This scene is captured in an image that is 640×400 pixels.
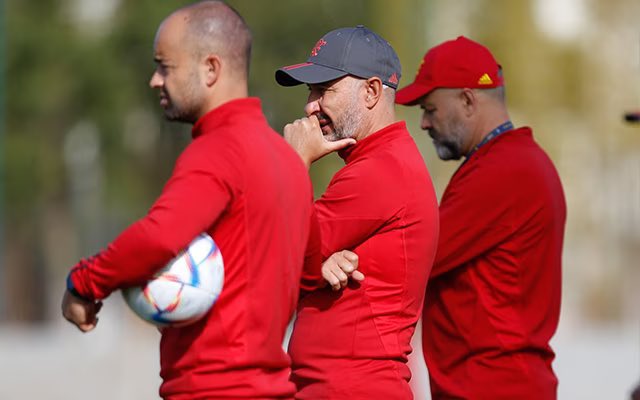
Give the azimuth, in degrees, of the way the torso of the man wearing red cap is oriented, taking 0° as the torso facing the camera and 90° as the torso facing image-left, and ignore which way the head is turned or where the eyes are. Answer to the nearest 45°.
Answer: approximately 90°

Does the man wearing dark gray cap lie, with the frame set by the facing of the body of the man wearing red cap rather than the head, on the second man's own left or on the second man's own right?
on the second man's own left

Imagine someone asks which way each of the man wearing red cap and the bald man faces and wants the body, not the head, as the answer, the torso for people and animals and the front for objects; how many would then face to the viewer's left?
2

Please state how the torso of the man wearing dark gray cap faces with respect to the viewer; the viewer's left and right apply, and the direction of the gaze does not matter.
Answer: facing to the left of the viewer

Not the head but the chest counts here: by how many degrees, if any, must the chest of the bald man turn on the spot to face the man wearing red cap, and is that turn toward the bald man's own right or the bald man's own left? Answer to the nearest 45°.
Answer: approximately 135° to the bald man's own right

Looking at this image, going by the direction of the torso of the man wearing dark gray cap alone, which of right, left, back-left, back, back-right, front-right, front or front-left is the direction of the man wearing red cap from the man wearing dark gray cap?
back-right

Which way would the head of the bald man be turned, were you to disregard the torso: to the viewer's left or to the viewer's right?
to the viewer's left

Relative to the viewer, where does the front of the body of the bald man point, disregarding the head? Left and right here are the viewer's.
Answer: facing to the left of the viewer

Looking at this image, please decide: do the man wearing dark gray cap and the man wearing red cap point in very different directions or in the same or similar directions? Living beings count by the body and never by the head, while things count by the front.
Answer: same or similar directions

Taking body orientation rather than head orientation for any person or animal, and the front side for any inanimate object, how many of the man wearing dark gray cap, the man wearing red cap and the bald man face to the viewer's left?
3

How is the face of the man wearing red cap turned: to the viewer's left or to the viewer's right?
to the viewer's left

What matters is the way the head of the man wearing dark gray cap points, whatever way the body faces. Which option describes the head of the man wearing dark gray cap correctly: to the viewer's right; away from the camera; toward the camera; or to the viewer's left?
to the viewer's left

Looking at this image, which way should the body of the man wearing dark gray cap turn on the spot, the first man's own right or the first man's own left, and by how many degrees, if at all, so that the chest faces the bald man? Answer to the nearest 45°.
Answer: approximately 45° to the first man's own left
